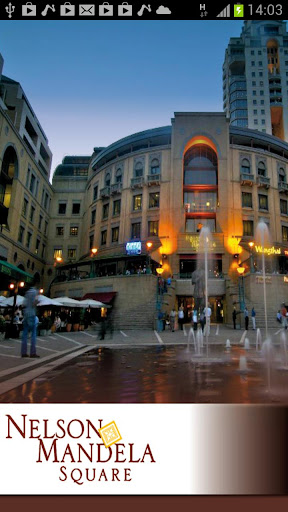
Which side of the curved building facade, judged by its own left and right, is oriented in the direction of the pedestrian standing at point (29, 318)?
front

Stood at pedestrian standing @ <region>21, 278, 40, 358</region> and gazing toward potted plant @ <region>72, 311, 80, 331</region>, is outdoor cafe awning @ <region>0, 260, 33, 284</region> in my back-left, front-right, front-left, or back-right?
front-left

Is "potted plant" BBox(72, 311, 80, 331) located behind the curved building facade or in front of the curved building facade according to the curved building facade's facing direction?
in front

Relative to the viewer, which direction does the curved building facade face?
toward the camera

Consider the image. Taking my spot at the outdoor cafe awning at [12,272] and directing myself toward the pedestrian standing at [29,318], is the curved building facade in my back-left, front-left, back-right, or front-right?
back-left
